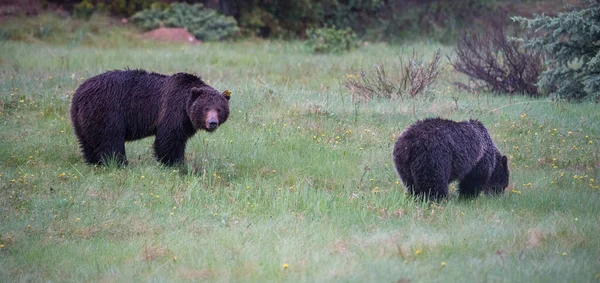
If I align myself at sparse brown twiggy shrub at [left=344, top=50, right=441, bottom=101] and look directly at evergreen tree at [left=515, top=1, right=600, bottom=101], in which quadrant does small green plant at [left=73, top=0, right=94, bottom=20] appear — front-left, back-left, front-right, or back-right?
back-left

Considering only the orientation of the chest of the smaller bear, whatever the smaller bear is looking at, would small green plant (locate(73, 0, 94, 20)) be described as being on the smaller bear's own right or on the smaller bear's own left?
on the smaller bear's own left

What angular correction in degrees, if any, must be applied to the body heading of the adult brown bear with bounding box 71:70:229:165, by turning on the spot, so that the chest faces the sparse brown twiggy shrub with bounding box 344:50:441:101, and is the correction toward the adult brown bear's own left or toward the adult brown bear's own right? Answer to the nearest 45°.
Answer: approximately 45° to the adult brown bear's own left

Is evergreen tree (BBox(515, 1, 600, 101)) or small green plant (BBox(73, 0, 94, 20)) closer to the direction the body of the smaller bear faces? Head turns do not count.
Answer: the evergreen tree

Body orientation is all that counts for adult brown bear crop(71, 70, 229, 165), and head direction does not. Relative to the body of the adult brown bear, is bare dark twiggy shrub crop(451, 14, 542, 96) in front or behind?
in front

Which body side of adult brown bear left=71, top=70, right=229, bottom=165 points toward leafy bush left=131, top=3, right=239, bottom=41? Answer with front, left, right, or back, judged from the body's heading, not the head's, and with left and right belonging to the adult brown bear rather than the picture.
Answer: left

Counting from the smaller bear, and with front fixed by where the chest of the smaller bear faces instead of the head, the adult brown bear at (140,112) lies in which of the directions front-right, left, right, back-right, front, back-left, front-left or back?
back-left

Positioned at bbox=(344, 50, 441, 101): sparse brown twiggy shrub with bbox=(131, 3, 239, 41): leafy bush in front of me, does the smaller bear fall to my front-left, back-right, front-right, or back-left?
back-left

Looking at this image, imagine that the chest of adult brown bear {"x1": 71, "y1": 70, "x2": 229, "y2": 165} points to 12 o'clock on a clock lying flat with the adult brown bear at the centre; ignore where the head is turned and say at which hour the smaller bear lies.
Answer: The smaller bear is roughly at 1 o'clock from the adult brown bear.

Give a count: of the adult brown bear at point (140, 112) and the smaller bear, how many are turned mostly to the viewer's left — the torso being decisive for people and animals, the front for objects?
0

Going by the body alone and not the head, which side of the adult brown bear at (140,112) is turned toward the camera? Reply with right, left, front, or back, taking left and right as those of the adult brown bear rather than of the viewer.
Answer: right

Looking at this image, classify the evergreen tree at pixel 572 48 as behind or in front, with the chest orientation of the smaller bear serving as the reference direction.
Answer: in front

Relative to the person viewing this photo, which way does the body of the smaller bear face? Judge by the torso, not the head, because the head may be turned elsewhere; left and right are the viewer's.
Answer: facing away from the viewer and to the right of the viewer

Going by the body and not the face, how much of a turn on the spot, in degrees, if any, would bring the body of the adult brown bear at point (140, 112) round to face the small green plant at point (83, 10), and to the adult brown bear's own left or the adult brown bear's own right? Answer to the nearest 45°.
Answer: approximately 90° to the adult brown bear's own left

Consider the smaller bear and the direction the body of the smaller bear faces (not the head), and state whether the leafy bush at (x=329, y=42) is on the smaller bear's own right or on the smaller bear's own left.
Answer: on the smaller bear's own left
